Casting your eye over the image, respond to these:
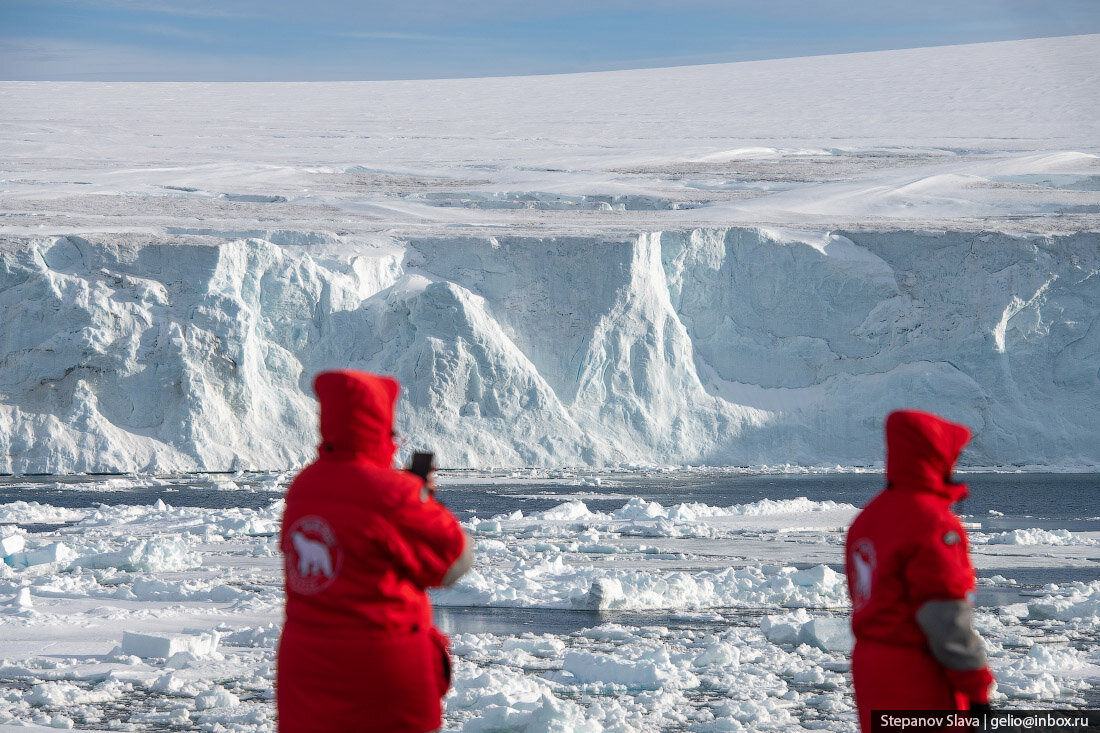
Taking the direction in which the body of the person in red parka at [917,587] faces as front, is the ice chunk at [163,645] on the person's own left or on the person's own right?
on the person's own left

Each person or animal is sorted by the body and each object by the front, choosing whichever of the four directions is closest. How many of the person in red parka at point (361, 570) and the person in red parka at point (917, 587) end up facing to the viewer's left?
0

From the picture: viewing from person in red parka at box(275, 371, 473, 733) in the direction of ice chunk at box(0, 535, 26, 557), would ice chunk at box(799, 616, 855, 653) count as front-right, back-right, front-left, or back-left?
front-right

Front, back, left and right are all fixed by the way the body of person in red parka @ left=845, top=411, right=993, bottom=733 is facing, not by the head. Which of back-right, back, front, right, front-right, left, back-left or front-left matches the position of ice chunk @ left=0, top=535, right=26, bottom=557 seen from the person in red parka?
left

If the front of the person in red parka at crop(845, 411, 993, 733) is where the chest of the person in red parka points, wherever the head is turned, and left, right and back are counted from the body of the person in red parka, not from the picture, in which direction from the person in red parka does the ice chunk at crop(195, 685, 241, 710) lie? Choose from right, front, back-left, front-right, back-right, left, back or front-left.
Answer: left

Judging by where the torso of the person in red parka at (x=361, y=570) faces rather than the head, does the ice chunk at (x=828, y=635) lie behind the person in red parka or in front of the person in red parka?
in front

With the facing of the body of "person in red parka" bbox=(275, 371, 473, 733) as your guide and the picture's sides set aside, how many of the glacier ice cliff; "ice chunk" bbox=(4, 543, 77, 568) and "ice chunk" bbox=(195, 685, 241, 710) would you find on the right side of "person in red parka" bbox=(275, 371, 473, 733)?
0

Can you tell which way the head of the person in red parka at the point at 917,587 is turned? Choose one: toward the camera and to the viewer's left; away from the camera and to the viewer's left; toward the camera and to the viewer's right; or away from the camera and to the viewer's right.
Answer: away from the camera and to the viewer's right

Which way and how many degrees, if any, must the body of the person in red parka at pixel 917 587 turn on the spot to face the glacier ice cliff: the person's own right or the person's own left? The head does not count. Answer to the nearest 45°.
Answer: approximately 45° to the person's own left

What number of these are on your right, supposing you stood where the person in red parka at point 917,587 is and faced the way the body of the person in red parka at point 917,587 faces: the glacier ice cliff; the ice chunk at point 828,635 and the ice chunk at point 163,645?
0

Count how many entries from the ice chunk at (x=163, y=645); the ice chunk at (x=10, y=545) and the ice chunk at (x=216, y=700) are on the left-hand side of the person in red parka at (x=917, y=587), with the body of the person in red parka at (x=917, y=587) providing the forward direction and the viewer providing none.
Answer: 3

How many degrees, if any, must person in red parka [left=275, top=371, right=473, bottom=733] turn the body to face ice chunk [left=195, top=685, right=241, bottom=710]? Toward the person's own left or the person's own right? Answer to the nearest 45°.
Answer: approximately 45° to the person's own left

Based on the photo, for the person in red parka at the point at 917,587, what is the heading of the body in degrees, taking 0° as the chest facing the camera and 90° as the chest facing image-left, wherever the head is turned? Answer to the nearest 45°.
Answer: approximately 225°

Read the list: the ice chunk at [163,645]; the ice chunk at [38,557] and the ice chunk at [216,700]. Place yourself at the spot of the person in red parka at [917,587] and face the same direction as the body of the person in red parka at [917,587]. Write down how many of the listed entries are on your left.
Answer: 3

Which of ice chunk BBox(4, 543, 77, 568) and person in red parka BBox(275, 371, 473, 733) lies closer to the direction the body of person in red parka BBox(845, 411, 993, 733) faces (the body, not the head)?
the ice chunk

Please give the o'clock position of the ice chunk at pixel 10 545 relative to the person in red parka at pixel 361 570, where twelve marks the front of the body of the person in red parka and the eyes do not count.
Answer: The ice chunk is roughly at 10 o'clock from the person in red parka.

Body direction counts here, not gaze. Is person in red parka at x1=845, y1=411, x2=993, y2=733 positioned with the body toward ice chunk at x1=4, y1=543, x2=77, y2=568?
no

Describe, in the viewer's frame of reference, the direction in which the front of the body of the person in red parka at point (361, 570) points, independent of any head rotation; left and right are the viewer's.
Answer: facing away from the viewer and to the right of the viewer

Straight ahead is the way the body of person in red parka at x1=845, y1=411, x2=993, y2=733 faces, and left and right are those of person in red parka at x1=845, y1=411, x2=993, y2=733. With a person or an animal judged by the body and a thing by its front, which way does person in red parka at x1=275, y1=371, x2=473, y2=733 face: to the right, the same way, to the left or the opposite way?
the same way
